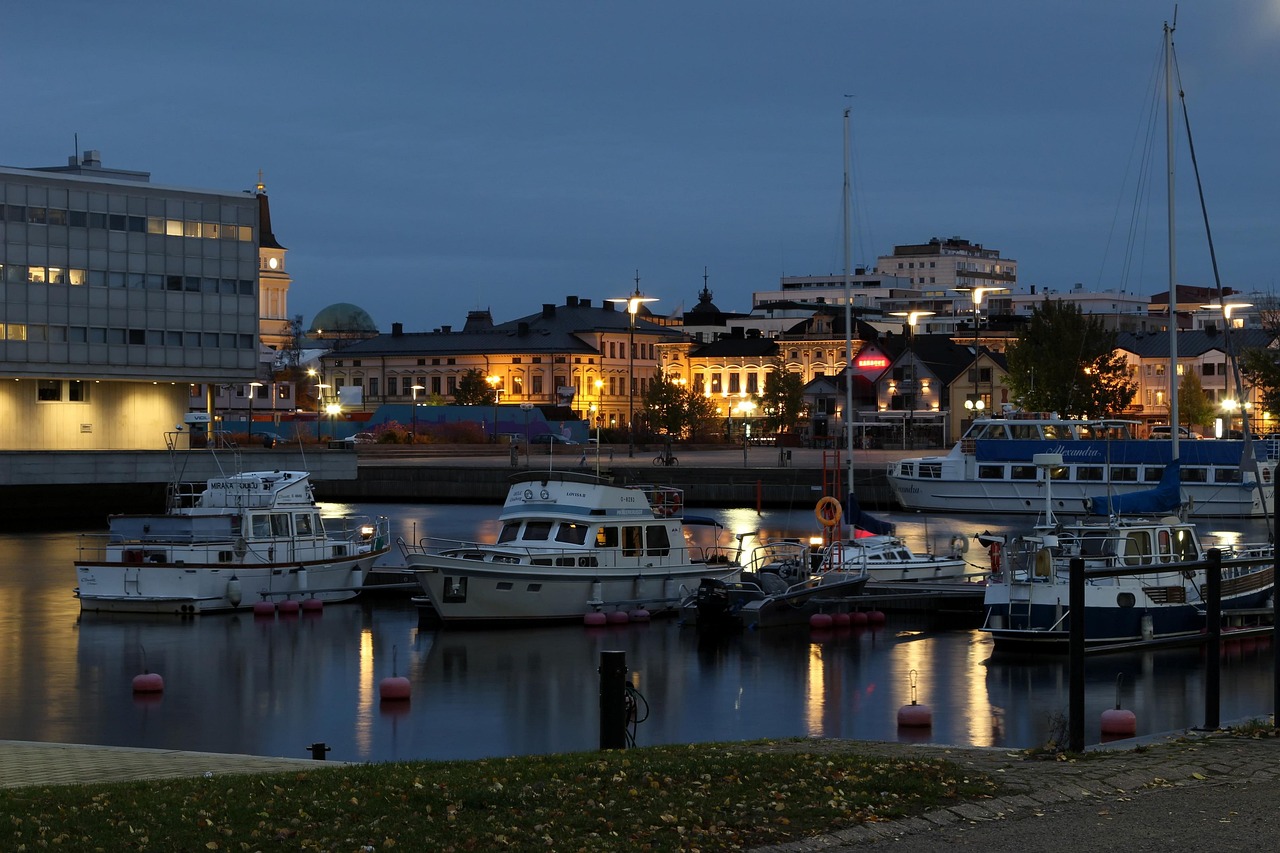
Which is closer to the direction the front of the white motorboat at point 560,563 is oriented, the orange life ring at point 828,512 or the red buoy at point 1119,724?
the red buoy

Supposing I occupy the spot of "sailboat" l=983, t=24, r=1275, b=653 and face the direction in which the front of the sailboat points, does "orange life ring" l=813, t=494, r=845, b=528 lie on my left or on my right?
on my left

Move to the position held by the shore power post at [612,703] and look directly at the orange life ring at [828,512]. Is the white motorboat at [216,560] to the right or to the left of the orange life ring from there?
left

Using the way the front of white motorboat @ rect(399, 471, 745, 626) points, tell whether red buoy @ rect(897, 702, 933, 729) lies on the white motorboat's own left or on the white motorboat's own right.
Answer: on the white motorboat's own left

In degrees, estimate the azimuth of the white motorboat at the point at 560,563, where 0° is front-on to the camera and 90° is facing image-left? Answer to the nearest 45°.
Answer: approximately 45°

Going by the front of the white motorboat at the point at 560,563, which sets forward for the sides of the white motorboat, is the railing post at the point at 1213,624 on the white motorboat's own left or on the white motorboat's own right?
on the white motorboat's own left

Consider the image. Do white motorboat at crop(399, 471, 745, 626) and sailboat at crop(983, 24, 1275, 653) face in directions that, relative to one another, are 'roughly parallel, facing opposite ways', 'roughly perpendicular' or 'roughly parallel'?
roughly parallel, facing opposite ways

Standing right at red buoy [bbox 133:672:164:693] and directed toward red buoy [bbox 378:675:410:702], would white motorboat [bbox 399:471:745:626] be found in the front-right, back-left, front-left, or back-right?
front-left
